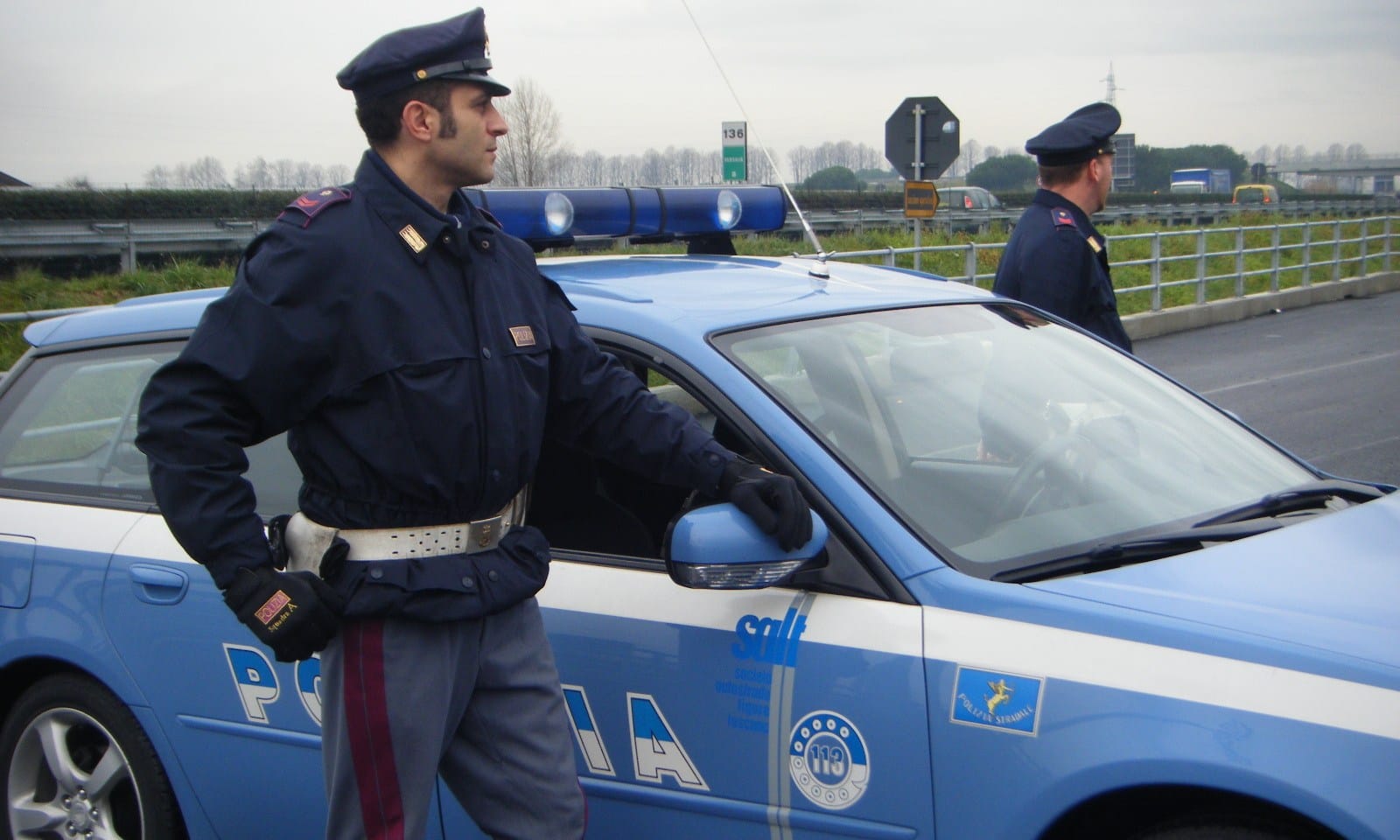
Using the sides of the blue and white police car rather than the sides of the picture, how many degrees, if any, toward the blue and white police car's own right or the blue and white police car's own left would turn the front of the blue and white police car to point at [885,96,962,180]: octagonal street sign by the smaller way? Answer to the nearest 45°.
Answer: approximately 135° to the blue and white police car's own left

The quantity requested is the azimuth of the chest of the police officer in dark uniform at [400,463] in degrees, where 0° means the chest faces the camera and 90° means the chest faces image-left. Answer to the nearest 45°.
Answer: approximately 315°

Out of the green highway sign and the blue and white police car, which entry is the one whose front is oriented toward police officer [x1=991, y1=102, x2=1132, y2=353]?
the green highway sign

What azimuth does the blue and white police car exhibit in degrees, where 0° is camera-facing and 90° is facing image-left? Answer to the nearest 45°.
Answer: approximately 315°

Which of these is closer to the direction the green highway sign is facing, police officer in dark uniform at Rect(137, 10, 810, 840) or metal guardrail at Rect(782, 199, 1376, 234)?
the police officer in dark uniform

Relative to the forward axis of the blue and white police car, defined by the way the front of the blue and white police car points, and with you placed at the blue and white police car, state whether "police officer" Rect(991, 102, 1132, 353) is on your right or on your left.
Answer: on your left

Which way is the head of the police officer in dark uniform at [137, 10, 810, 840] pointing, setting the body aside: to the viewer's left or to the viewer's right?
to the viewer's right
